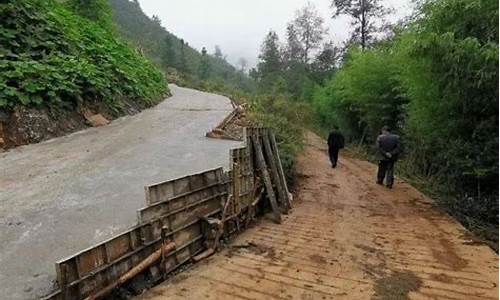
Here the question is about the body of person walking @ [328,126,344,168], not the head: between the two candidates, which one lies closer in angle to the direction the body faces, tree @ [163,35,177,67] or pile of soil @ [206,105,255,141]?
the tree

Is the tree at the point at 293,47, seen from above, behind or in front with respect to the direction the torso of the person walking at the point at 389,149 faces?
in front

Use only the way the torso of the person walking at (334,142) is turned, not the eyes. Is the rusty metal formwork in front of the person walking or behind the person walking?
behind

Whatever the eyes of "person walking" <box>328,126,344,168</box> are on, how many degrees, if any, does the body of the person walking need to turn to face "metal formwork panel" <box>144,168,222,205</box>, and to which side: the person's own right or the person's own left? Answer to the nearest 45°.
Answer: approximately 180°

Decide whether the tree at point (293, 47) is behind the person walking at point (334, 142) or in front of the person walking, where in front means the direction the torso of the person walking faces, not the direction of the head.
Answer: in front

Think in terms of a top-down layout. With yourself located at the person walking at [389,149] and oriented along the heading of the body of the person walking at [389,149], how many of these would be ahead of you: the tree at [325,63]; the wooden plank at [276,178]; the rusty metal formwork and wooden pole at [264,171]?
1

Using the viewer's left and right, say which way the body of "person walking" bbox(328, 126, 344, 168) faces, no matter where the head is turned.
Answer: facing away from the viewer

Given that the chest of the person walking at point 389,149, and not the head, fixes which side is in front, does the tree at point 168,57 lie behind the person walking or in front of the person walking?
in front

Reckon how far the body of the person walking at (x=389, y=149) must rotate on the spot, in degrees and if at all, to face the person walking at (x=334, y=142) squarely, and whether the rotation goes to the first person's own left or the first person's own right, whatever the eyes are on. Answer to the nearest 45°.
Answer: approximately 45° to the first person's own left

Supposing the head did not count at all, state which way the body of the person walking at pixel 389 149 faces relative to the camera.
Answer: away from the camera

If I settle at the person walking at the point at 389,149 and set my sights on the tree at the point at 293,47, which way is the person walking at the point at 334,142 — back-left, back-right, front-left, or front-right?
front-left

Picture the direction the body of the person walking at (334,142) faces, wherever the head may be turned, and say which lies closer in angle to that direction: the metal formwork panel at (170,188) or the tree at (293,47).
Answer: the tree

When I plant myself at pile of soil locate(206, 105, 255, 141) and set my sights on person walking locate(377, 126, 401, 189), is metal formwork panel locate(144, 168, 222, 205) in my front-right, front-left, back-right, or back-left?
front-right

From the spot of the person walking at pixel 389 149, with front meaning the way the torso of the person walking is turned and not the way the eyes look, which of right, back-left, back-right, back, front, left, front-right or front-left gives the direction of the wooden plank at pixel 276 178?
back-left

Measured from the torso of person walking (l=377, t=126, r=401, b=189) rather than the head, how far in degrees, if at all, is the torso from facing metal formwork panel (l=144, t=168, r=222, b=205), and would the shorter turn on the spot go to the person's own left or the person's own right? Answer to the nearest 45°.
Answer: approximately 135° to the person's own left
